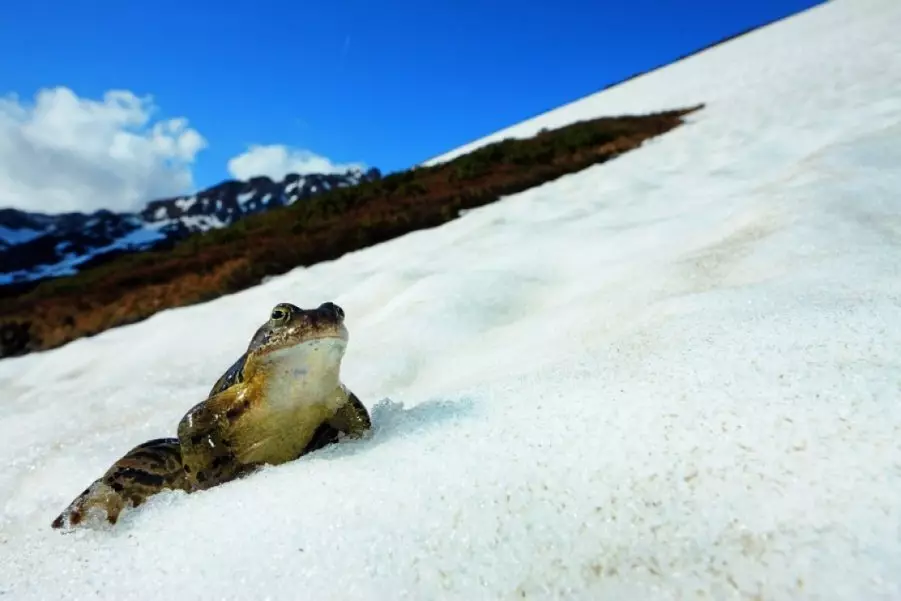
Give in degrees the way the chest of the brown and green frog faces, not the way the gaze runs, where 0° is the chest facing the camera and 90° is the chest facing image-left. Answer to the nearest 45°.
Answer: approximately 315°
